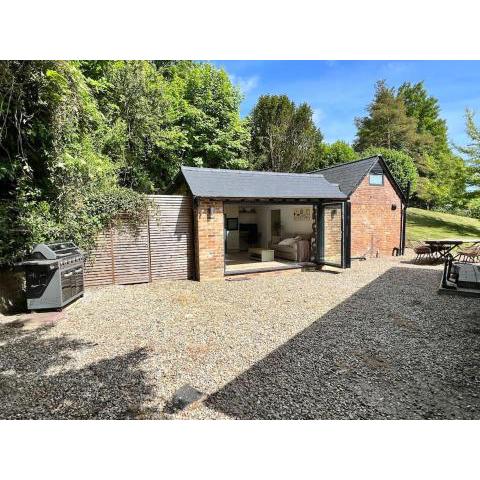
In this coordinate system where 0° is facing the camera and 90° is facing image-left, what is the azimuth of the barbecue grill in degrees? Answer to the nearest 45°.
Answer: approximately 315°

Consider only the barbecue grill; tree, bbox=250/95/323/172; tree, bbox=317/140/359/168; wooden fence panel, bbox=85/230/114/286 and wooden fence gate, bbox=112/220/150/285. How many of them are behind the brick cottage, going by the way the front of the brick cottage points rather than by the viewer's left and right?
2

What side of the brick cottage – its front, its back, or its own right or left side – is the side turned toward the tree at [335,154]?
back

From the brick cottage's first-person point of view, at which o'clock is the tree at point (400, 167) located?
The tree is roughly at 7 o'clock from the brick cottage.

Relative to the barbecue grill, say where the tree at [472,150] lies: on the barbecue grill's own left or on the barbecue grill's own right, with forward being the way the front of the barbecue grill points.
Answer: on the barbecue grill's own left

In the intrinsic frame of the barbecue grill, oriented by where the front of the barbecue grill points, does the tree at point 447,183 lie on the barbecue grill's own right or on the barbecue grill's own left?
on the barbecue grill's own left

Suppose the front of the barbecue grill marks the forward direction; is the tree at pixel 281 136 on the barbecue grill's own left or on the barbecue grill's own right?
on the barbecue grill's own left

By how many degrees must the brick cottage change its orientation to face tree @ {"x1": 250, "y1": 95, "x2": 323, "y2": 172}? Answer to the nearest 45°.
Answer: approximately 180°

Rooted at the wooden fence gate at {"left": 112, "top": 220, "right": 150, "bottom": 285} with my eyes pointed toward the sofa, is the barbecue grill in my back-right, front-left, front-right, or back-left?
back-right

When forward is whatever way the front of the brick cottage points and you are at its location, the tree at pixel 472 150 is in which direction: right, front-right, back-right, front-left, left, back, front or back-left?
back-left
